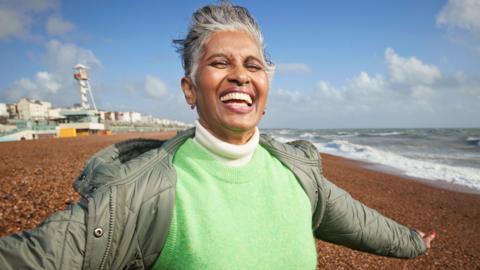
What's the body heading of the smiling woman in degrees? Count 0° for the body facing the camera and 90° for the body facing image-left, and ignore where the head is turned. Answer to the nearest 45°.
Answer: approximately 315°
